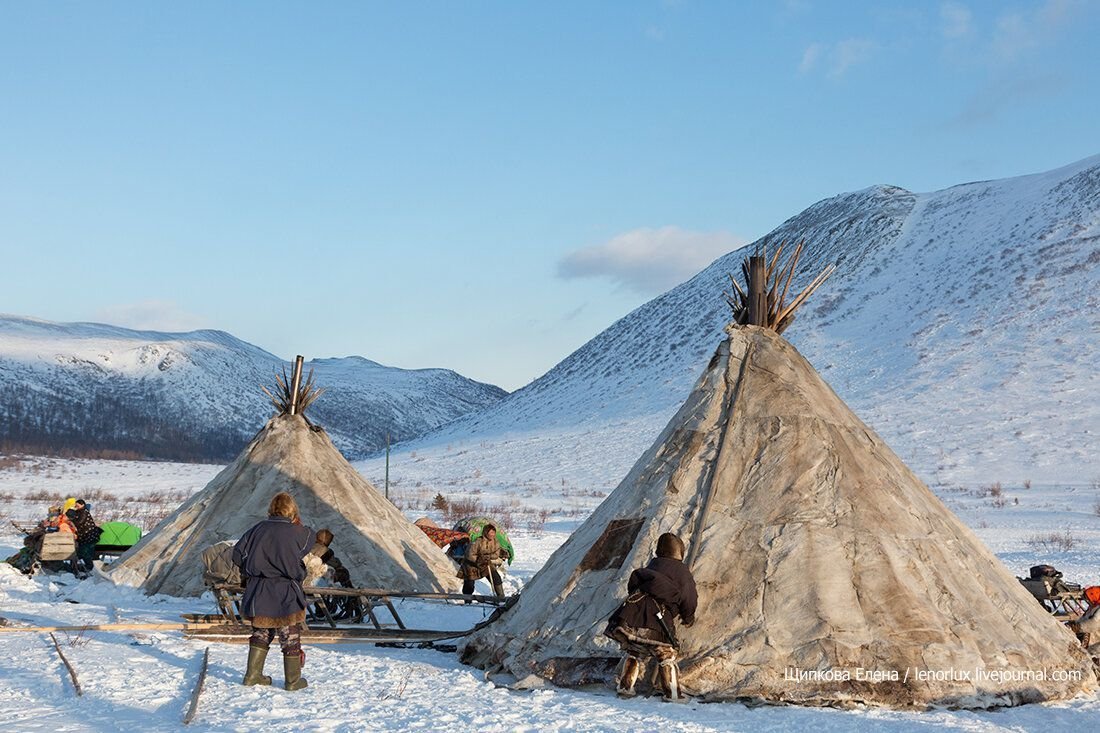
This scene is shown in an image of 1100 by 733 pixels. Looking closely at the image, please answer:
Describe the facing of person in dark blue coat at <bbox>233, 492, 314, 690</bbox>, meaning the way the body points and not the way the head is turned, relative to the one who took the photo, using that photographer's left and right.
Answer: facing away from the viewer

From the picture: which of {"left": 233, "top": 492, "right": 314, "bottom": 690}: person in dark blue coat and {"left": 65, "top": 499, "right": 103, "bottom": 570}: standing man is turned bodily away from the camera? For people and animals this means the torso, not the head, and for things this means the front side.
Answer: the person in dark blue coat

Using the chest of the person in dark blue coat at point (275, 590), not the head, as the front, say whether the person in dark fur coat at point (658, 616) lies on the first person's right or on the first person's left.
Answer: on the first person's right

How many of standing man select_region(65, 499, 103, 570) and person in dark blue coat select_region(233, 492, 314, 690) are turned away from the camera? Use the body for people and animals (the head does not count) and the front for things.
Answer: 1

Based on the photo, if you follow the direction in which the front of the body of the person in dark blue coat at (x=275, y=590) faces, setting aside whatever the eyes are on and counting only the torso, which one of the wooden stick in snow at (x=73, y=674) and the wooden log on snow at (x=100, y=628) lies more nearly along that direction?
the wooden log on snow

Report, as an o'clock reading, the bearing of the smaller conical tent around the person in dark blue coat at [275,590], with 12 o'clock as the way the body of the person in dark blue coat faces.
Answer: The smaller conical tent is roughly at 12 o'clock from the person in dark blue coat.

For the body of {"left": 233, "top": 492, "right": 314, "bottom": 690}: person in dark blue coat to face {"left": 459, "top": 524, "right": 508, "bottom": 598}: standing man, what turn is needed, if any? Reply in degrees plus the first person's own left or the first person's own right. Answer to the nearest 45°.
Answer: approximately 45° to the first person's own right

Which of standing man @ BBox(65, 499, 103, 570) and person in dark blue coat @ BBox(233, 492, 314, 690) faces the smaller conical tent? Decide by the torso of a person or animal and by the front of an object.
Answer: the person in dark blue coat

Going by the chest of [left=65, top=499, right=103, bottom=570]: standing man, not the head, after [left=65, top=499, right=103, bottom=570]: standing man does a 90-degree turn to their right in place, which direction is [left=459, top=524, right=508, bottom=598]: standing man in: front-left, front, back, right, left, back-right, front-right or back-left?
back-right

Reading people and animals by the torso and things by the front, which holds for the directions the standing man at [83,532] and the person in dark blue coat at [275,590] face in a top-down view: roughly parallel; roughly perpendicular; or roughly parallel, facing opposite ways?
roughly perpendicular
